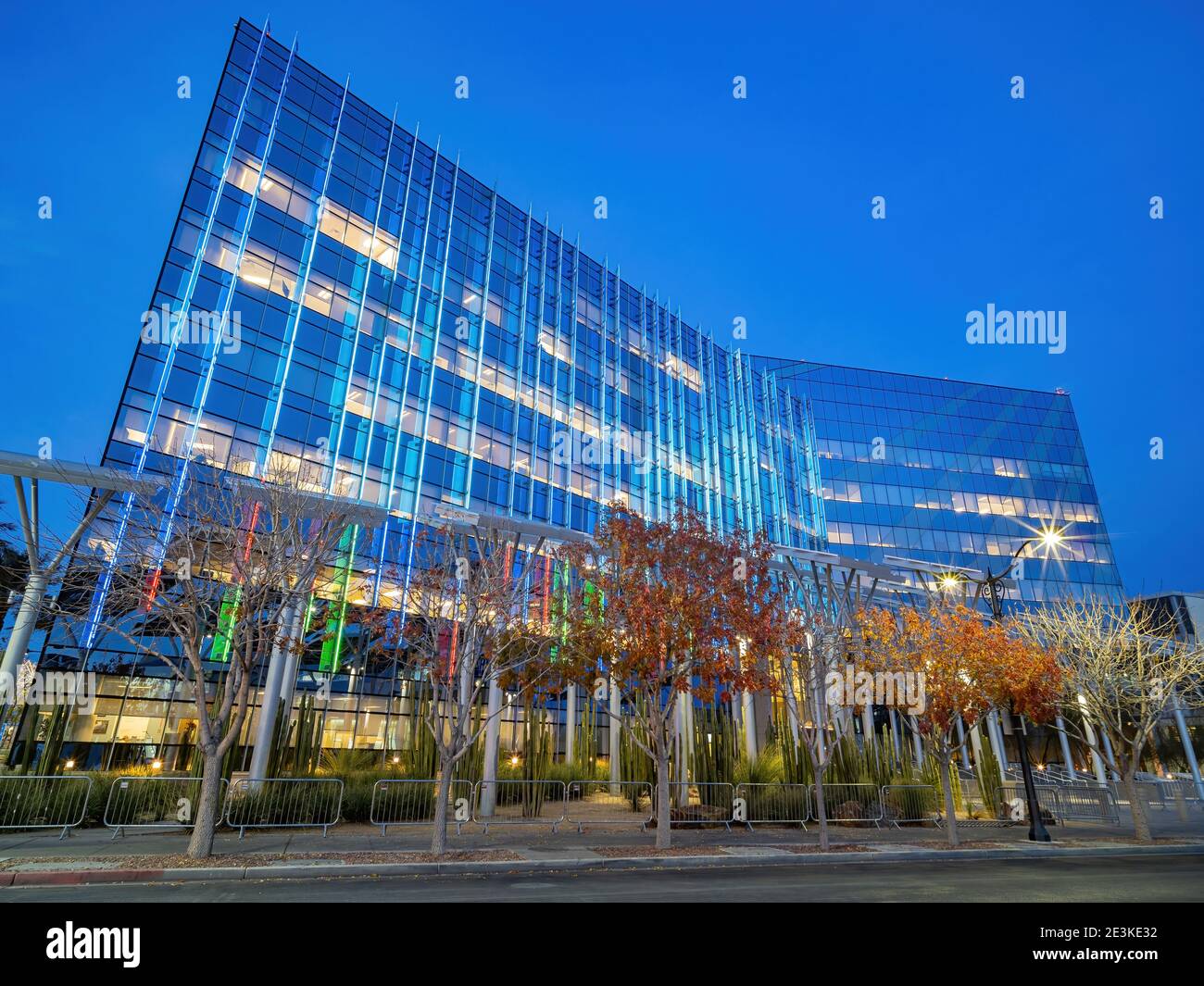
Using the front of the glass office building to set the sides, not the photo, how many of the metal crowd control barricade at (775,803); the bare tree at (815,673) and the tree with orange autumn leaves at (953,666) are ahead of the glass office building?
3

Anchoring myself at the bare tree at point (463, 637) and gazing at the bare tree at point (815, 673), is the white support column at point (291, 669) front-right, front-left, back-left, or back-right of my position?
back-left

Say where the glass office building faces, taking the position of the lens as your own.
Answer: facing the viewer and to the right of the viewer

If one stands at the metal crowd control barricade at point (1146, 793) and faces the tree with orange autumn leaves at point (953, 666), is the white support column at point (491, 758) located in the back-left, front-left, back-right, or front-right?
front-right

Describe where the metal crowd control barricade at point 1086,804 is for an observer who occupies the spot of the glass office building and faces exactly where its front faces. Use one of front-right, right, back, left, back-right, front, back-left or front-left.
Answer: front-left

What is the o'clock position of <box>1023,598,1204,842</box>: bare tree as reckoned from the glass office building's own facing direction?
The bare tree is roughly at 11 o'clock from the glass office building.

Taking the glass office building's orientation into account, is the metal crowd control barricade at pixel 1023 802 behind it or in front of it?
in front

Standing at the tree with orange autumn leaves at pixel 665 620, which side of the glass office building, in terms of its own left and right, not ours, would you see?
front

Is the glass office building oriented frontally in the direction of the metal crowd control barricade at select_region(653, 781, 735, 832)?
yes

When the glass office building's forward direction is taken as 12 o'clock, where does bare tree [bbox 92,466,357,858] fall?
The bare tree is roughly at 1 o'clock from the glass office building.

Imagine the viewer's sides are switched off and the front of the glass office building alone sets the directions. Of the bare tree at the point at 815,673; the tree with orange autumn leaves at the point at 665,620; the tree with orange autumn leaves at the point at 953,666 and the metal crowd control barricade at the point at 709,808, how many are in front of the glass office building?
4

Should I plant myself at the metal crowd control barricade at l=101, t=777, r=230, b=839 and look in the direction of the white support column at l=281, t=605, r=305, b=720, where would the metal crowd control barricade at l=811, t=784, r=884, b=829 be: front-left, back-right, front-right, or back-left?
front-right

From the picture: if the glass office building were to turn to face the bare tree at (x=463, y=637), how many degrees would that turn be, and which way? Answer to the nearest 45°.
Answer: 0° — it already faces it
